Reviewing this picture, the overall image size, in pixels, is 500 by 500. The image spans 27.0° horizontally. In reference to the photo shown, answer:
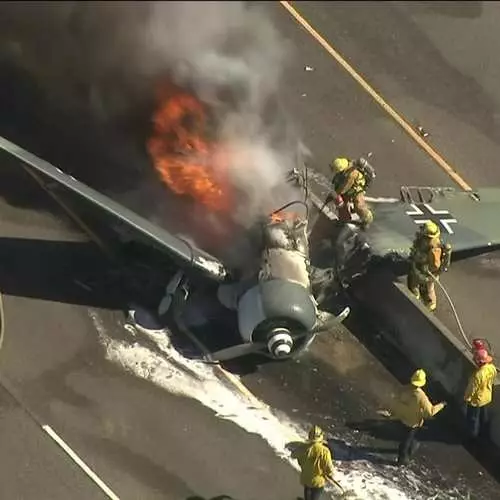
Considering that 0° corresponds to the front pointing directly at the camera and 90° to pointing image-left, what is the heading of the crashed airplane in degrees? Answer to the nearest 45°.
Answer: approximately 0°

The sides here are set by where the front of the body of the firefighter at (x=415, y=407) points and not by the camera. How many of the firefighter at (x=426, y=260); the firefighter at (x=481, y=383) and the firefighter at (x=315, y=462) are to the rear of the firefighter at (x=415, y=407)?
1

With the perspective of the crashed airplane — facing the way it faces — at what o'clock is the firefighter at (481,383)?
The firefighter is roughly at 10 o'clock from the crashed airplane.

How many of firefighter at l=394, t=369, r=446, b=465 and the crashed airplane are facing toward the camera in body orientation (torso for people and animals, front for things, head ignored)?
1

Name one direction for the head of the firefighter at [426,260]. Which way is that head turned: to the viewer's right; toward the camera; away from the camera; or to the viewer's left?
to the viewer's left

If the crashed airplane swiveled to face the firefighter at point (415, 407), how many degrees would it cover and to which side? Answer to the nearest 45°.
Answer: approximately 45° to its left

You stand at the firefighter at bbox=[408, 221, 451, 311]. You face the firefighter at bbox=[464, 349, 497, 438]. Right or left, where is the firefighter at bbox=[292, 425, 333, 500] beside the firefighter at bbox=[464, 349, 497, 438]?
right
